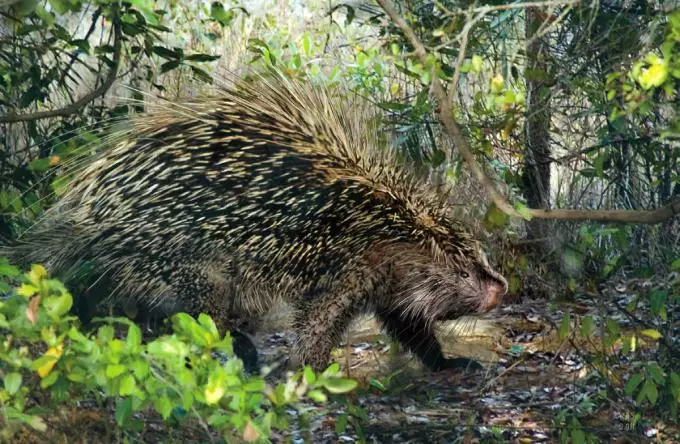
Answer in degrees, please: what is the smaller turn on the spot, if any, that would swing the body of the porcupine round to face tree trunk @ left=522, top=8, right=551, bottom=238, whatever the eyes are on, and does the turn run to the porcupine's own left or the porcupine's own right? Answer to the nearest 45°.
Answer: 0° — it already faces it

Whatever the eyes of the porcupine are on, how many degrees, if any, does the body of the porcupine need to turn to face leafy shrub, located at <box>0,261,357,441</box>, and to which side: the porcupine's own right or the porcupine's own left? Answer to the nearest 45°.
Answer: approximately 90° to the porcupine's own right

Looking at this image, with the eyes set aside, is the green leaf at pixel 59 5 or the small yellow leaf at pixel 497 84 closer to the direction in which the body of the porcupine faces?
the small yellow leaf

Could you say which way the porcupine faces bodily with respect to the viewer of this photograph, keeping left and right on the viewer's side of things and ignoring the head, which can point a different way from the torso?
facing to the right of the viewer

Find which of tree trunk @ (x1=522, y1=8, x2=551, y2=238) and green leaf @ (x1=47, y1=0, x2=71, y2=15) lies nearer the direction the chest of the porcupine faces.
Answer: the tree trunk

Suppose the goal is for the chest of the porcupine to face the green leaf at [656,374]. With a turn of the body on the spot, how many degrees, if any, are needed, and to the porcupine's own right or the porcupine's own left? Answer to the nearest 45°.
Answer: approximately 45° to the porcupine's own right
